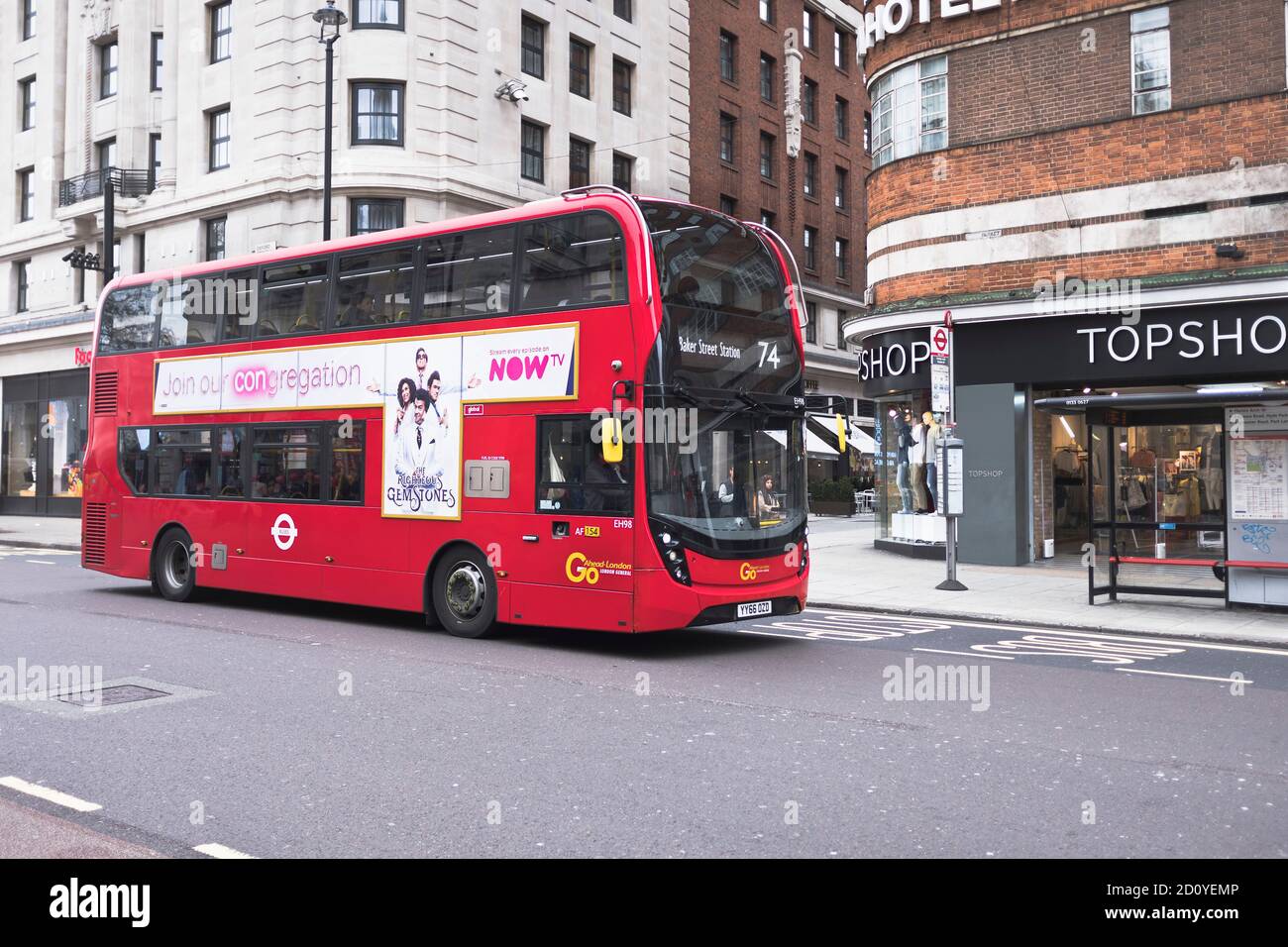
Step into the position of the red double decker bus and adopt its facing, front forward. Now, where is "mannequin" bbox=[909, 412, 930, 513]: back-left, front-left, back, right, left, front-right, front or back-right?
left

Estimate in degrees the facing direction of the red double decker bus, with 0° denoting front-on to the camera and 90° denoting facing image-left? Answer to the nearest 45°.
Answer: approximately 315°

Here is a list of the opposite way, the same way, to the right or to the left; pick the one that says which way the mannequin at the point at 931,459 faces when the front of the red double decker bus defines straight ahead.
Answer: to the right

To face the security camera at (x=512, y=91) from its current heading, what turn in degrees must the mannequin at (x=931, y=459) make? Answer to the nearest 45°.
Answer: approximately 90° to its right

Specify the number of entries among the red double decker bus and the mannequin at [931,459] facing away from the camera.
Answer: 0

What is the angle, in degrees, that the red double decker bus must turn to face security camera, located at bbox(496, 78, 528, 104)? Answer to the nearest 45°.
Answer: approximately 135° to its left

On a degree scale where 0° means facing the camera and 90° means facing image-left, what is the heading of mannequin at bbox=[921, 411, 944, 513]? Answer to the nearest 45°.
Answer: approximately 45°

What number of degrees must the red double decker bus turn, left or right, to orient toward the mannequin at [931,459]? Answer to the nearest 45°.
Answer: approximately 90° to its left

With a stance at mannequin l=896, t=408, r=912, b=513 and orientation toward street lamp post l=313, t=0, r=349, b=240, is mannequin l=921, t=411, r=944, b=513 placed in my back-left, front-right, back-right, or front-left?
back-left

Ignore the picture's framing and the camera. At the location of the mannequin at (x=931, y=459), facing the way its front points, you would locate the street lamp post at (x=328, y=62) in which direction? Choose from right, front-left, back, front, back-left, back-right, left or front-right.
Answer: front-right

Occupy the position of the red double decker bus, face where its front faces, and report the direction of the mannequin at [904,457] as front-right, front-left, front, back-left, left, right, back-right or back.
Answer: left

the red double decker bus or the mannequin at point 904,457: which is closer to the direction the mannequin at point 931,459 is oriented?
the red double decker bus
